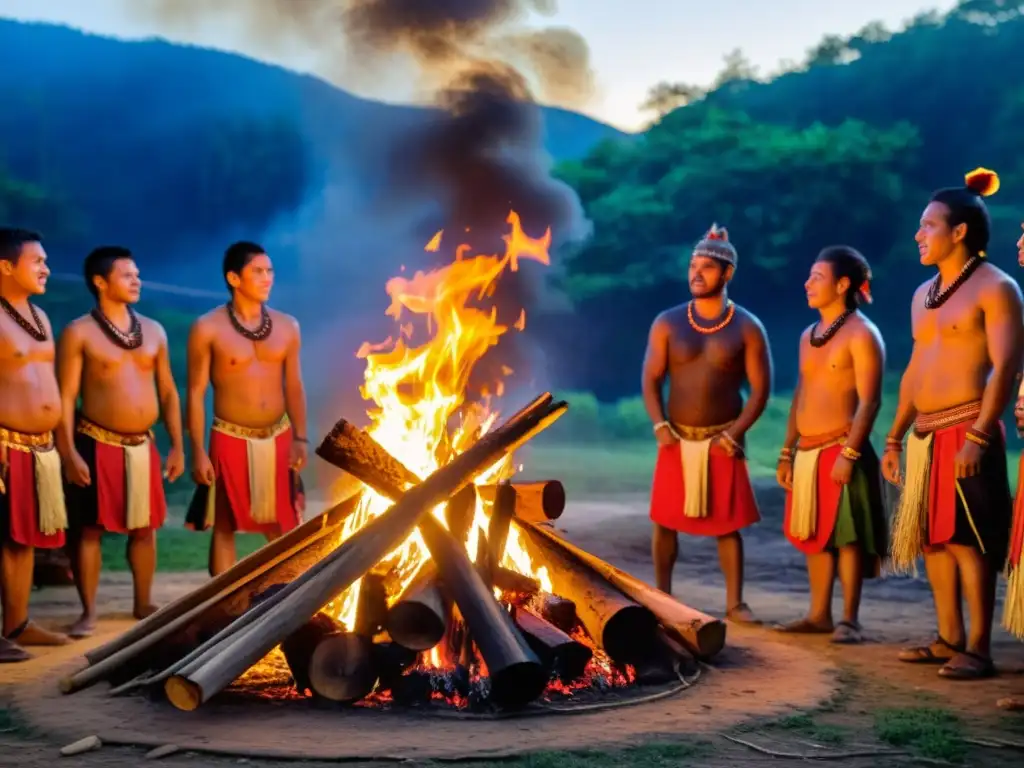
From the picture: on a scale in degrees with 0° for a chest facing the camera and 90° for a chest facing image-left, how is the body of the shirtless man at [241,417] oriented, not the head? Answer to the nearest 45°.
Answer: approximately 315°

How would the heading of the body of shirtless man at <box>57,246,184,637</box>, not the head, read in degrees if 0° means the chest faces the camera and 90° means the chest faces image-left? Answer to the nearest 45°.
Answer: approximately 315°

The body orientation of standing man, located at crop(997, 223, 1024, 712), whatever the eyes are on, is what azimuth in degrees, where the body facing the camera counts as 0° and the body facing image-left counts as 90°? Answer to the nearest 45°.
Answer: approximately 90°
